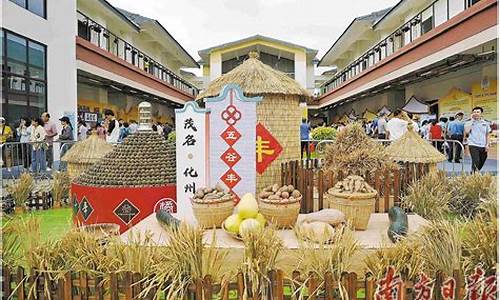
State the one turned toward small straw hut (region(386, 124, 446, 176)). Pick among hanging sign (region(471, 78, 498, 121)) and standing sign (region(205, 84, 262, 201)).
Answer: hanging sign (region(471, 78, 498, 121))

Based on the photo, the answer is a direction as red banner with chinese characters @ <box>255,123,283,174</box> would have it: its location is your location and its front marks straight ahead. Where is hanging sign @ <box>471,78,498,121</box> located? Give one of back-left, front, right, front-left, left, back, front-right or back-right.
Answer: back-left

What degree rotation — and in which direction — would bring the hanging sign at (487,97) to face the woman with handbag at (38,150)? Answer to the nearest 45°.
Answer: approximately 45° to its right

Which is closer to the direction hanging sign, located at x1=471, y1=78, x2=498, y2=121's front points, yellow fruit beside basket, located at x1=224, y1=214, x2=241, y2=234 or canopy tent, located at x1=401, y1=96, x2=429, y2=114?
the yellow fruit beside basket

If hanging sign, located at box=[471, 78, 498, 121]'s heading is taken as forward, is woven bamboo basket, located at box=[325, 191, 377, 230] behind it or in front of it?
in front

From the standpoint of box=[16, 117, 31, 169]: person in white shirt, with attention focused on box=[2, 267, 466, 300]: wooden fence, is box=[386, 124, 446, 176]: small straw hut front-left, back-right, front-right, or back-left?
front-left

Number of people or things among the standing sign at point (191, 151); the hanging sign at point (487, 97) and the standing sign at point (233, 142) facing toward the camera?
3

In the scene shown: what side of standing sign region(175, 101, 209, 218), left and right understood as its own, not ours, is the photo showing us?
front

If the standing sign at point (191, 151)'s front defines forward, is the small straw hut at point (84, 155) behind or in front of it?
behind

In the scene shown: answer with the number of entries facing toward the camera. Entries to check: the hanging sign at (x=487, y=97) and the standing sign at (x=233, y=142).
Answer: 2

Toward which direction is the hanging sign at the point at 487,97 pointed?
toward the camera

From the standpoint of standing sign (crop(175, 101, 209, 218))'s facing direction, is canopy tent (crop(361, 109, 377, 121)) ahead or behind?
behind

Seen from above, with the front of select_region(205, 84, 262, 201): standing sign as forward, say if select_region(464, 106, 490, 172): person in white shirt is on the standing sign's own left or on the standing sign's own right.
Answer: on the standing sign's own left

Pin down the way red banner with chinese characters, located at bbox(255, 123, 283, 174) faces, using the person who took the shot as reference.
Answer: facing the viewer
